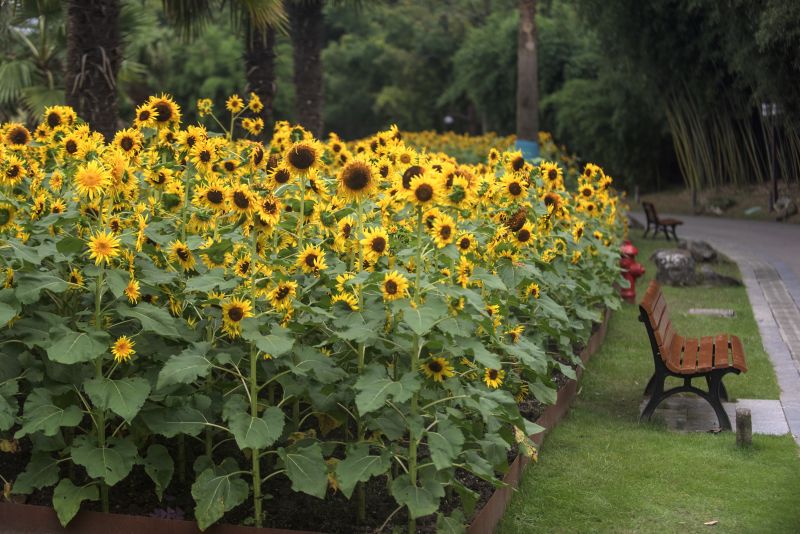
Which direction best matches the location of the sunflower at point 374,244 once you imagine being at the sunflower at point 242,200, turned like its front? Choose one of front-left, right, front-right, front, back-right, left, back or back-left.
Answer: left

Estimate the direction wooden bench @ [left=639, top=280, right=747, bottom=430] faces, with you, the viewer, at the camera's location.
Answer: facing to the right of the viewer

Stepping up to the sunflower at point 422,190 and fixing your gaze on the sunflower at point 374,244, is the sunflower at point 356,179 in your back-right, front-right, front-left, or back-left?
front-right

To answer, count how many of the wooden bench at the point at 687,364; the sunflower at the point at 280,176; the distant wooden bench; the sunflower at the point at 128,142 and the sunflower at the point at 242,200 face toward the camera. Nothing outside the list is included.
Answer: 3

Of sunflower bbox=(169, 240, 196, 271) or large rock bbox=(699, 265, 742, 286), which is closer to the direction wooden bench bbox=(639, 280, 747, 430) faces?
the large rock

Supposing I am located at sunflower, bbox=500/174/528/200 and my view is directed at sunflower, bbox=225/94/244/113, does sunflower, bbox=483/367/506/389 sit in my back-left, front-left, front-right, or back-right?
back-left

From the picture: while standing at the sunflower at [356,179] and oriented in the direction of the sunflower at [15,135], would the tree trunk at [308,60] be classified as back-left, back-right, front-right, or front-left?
front-right

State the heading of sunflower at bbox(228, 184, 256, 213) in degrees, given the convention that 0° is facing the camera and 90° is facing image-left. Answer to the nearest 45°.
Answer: approximately 0°

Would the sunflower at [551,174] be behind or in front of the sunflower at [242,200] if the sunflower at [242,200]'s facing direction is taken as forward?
behind

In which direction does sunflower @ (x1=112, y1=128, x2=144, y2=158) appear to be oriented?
toward the camera

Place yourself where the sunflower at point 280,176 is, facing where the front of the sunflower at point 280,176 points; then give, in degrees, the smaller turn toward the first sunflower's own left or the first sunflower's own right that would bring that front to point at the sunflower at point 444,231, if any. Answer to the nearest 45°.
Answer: approximately 45° to the first sunflower's own left
